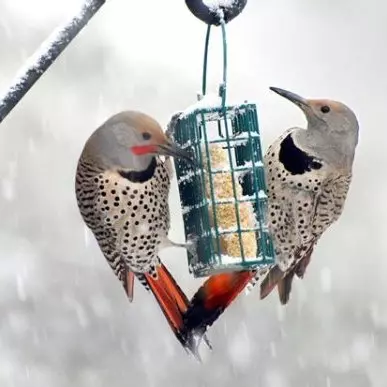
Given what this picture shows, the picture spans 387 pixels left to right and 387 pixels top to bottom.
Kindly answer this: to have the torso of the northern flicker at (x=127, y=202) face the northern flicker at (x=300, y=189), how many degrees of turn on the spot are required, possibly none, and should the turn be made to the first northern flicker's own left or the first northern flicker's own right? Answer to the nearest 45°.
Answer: approximately 45° to the first northern flicker's own left

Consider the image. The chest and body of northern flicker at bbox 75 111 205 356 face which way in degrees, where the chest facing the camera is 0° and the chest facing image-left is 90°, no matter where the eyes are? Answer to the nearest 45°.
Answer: approximately 315°
